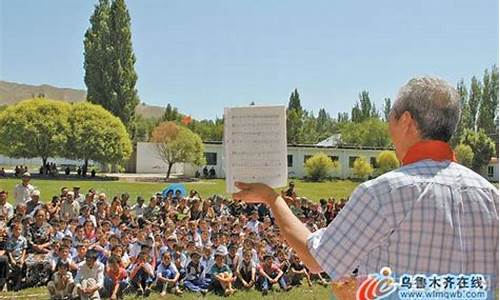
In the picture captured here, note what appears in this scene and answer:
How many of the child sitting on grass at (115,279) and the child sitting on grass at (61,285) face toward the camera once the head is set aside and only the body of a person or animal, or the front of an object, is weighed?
2

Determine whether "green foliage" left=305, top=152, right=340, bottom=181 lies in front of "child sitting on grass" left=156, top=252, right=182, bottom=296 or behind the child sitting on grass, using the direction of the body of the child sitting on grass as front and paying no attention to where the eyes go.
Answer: behind

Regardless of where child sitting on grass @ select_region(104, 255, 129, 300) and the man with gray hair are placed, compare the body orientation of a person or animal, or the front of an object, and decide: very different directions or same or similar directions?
very different directions

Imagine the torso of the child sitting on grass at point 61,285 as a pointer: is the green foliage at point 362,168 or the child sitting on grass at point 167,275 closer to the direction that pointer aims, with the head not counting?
the child sitting on grass

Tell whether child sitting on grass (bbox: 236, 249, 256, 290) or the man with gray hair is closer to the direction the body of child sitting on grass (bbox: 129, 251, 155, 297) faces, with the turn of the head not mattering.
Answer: the man with gray hair

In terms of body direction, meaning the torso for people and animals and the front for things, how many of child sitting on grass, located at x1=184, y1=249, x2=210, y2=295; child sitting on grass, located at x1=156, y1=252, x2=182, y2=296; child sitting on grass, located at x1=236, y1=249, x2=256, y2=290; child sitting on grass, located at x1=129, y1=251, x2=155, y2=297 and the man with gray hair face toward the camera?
4

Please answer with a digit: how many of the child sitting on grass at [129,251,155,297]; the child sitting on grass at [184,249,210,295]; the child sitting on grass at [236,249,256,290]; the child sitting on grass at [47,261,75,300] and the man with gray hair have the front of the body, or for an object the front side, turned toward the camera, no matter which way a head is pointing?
4

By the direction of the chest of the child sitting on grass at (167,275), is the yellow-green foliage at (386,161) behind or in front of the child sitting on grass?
behind

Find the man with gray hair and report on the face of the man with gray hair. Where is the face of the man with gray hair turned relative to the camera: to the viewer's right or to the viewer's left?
to the viewer's left
